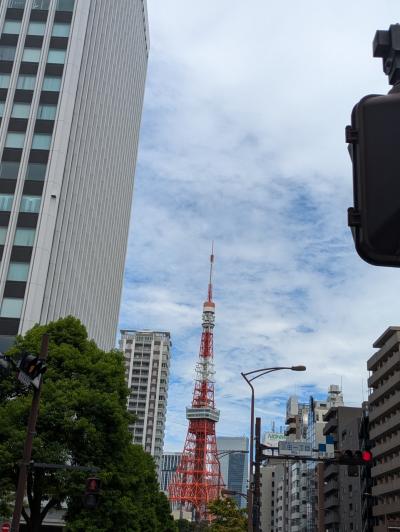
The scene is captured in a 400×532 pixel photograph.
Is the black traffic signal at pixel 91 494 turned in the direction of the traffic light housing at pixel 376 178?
yes

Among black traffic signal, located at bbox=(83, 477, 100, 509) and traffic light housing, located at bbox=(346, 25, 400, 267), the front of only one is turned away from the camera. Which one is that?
the traffic light housing

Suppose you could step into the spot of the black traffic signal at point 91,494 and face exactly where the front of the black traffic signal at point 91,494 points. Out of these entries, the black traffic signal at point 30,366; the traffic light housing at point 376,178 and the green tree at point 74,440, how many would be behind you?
1

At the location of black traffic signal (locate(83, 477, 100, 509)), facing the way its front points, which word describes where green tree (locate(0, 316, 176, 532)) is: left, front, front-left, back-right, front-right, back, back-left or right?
back

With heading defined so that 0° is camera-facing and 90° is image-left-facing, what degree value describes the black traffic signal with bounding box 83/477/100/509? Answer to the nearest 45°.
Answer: approximately 0°

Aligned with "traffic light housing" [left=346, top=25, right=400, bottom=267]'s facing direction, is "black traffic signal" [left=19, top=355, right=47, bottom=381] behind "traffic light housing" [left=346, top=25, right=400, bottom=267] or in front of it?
in front

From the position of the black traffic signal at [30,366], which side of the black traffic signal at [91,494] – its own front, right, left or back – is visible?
right

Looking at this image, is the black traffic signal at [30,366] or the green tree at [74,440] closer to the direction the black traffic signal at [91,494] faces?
the black traffic signal

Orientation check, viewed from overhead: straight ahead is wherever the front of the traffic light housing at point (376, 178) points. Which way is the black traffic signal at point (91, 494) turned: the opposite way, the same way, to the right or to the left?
the opposite way

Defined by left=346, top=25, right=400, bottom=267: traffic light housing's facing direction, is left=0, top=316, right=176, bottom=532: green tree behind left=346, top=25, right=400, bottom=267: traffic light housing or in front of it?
in front

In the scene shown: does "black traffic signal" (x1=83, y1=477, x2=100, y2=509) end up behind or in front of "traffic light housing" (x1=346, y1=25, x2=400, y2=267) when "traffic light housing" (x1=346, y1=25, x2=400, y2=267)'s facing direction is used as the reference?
in front

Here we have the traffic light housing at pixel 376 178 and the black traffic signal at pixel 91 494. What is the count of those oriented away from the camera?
1

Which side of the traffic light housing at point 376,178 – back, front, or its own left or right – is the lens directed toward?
back
